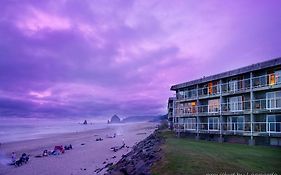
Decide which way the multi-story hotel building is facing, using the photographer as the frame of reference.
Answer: facing the viewer and to the left of the viewer
